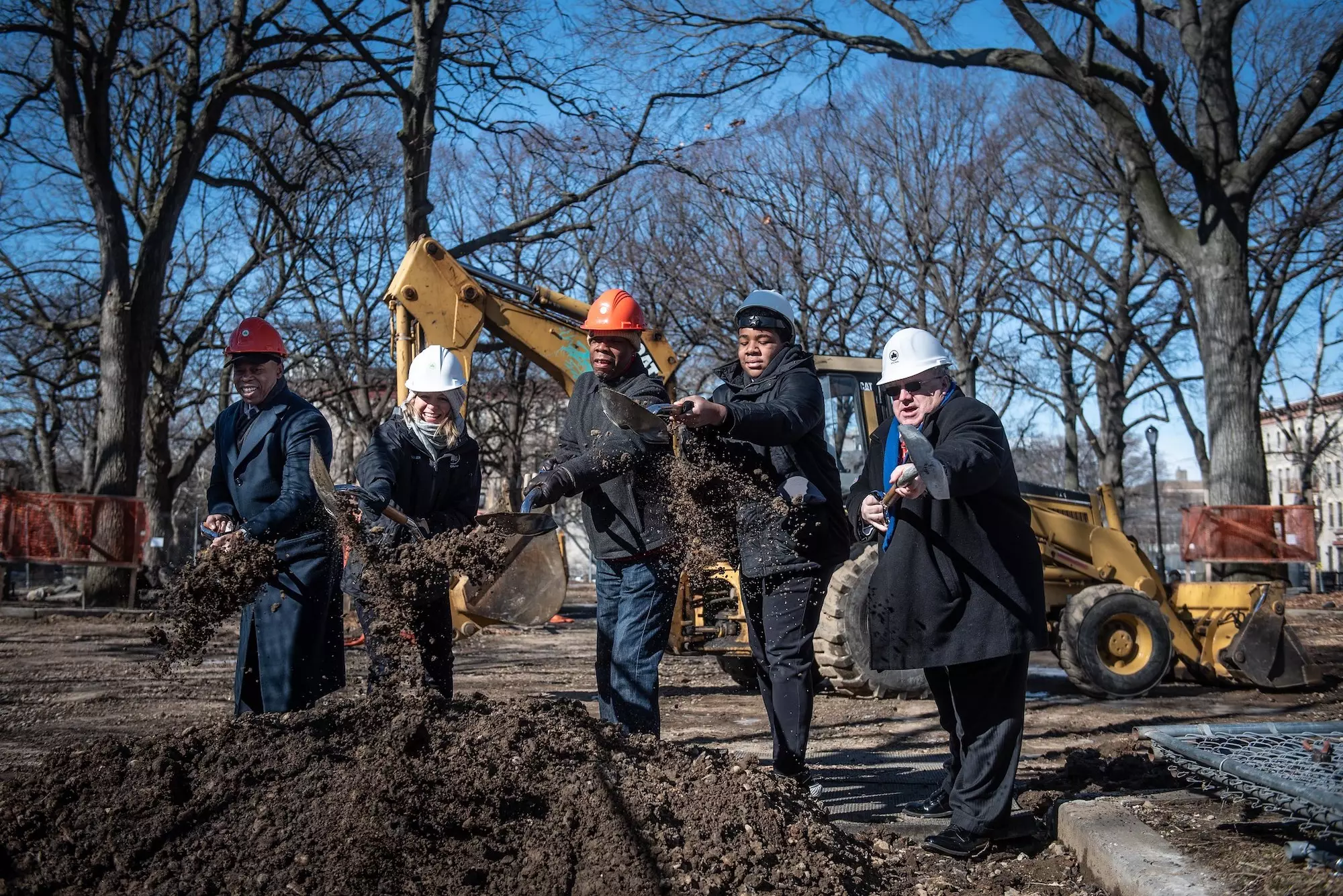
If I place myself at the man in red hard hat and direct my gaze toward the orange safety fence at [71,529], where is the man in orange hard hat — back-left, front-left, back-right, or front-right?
back-right

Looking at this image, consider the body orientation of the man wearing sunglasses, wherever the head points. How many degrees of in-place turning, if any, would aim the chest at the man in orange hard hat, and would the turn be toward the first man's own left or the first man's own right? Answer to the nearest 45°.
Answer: approximately 45° to the first man's own right

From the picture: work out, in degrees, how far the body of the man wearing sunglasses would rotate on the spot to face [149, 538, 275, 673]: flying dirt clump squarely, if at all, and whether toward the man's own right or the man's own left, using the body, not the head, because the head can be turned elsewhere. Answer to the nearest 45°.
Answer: approximately 45° to the man's own right

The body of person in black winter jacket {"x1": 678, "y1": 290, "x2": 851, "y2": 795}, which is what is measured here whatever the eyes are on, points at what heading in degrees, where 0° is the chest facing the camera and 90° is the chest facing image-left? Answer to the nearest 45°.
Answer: approximately 45°

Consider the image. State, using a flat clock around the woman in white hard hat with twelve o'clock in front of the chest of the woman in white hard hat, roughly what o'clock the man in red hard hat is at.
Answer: The man in red hard hat is roughly at 3 o'clock from the woman in white hard hat.

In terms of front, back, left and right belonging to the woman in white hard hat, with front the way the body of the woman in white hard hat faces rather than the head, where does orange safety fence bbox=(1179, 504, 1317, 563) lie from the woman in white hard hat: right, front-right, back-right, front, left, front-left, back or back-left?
back-left

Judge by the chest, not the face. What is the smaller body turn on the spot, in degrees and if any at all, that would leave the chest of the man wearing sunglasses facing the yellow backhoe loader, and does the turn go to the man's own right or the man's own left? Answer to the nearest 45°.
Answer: approximately 135° to the man's own right

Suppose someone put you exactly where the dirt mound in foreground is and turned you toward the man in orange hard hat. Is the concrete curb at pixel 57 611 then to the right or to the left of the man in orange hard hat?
left
